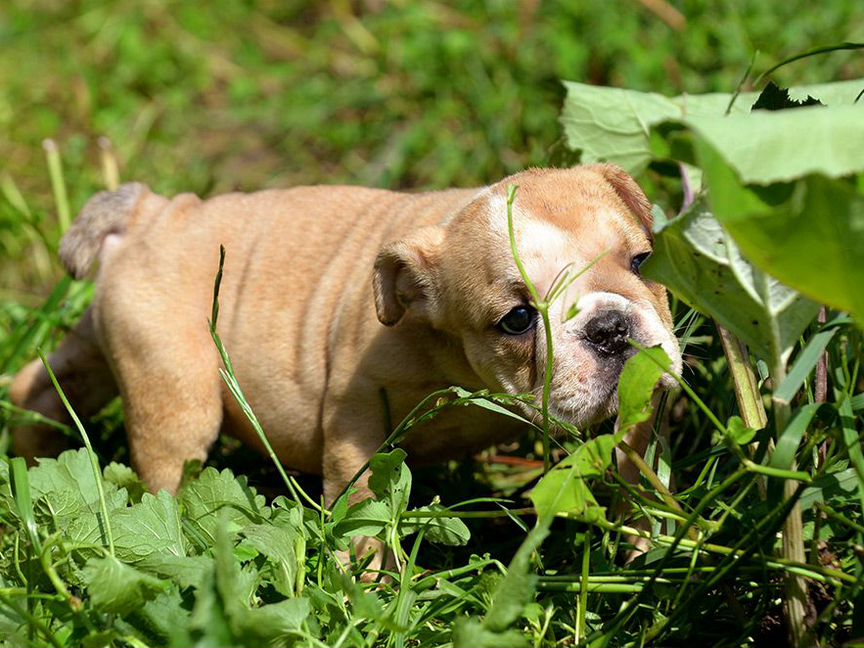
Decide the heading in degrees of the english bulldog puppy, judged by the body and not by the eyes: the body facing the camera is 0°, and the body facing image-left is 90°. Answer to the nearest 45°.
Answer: approximately 270°

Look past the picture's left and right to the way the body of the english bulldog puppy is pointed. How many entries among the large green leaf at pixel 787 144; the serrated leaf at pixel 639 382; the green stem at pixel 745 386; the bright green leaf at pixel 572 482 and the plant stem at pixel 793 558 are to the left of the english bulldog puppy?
0

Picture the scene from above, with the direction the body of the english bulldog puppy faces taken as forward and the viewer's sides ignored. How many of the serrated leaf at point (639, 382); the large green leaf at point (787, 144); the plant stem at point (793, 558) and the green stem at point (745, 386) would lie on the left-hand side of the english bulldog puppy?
0

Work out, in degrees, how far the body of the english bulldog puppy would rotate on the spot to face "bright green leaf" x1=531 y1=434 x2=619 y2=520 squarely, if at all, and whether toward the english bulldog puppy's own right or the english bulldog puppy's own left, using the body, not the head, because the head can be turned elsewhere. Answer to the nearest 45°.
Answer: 0° — it already faces it

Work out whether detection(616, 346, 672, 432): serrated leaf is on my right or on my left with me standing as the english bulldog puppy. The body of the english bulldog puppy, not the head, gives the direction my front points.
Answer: on my right

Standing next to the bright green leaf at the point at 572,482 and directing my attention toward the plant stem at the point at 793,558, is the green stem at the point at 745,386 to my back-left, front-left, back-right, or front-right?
front-left
